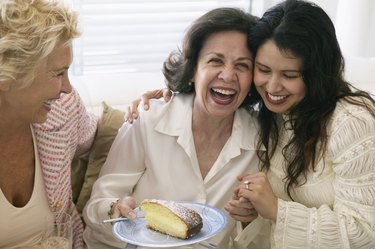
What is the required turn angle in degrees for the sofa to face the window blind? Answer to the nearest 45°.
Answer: approximately 180°

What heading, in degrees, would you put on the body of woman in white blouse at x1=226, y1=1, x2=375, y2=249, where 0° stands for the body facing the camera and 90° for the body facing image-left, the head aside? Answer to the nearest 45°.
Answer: approximately 45°

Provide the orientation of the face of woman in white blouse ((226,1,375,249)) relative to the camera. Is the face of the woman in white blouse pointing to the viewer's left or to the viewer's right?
to the viewer's left

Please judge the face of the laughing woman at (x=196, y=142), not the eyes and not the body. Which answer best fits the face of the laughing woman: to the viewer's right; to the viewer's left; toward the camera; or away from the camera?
toward the camera

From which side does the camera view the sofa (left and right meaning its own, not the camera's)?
front
